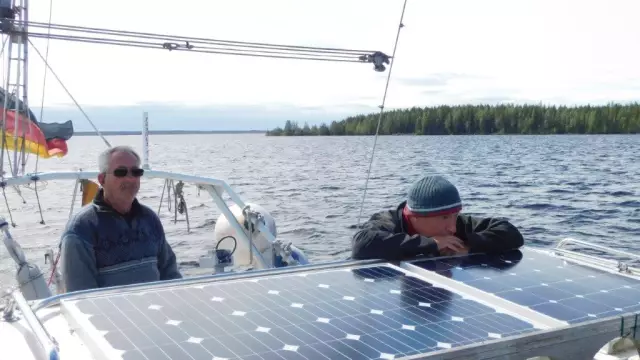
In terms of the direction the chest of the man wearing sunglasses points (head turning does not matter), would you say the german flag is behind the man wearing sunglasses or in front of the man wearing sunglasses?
behind

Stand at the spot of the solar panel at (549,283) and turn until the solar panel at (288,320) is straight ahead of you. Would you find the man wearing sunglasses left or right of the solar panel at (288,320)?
right

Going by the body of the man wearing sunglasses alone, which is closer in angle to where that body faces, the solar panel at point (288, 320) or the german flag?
the solar panel

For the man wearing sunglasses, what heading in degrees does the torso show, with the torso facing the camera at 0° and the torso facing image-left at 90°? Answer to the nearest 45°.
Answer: approximately 315°
